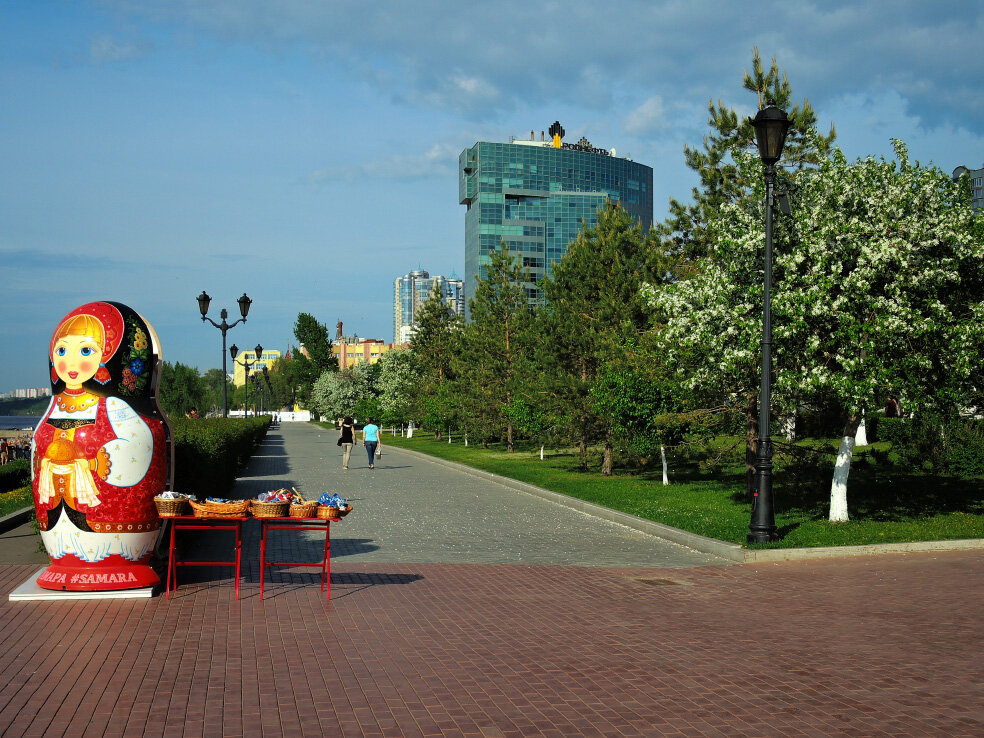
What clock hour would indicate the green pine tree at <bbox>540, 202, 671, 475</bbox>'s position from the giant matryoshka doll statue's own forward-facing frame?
The green pine tree is roughly at 6 o'clock from the giant matryoshka doll statue.

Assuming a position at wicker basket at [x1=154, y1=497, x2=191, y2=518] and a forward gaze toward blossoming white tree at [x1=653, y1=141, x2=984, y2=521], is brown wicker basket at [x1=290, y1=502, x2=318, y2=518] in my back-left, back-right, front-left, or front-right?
front-right

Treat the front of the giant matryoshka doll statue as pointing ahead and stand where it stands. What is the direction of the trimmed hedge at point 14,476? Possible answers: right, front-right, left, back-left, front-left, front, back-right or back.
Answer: back-right

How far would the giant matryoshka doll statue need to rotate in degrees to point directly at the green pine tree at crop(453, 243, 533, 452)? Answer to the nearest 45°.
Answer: approximately 180°

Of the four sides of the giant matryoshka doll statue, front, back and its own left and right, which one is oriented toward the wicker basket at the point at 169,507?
left

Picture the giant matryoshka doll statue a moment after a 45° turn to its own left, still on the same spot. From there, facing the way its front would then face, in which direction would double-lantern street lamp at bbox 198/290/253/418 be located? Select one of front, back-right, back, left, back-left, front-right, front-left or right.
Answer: back

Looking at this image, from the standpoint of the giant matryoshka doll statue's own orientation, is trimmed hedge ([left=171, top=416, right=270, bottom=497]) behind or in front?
behind

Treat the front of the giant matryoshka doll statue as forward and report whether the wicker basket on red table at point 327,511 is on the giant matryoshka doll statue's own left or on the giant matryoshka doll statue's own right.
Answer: on the giant matryoshka doll statue's own left

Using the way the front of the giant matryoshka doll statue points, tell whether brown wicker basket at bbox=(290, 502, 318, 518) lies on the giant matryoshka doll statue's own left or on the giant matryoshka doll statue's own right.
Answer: on the giant matryoshka doll statue's own left

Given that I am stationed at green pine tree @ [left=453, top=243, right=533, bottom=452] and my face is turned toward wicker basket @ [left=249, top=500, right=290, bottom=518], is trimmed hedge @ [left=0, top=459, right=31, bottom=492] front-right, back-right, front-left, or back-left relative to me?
front-right

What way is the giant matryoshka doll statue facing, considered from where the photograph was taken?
facing the viewer and to the left of the viewer

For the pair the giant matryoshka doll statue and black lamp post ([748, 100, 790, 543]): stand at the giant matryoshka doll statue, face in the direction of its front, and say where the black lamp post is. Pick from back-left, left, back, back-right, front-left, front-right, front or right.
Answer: back-left

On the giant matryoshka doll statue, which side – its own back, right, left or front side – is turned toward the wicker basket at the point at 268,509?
left
